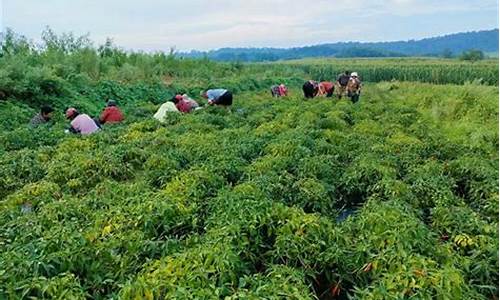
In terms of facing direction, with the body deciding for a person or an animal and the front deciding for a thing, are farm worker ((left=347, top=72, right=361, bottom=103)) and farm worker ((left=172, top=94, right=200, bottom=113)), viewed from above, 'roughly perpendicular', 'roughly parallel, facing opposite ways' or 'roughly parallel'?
roughly perpendicular

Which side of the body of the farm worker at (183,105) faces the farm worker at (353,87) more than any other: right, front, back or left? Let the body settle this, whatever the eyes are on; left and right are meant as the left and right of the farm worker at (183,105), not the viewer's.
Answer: back

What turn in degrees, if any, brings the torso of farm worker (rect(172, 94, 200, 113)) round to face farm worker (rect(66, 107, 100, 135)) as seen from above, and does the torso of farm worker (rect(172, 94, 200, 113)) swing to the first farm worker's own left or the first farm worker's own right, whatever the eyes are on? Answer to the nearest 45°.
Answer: approximately 45° to the first farm worker's own left

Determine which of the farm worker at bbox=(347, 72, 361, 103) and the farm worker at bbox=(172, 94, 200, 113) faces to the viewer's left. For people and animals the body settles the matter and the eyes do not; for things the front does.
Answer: the farm worker at bbox=(172, 94, 200, 113)

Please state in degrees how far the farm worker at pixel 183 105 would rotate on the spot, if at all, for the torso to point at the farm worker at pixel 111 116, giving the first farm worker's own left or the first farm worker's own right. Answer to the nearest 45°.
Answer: approximately 45° to the first farm worker's own left

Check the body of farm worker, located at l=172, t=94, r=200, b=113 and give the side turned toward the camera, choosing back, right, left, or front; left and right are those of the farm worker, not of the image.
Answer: left

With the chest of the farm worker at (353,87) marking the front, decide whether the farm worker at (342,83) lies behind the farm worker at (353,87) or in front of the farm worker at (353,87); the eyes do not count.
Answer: behind

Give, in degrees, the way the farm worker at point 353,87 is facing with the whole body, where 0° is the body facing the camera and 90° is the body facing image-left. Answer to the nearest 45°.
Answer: approximately 0°

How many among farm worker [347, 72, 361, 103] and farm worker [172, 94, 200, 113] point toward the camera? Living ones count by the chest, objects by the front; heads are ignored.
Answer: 1
